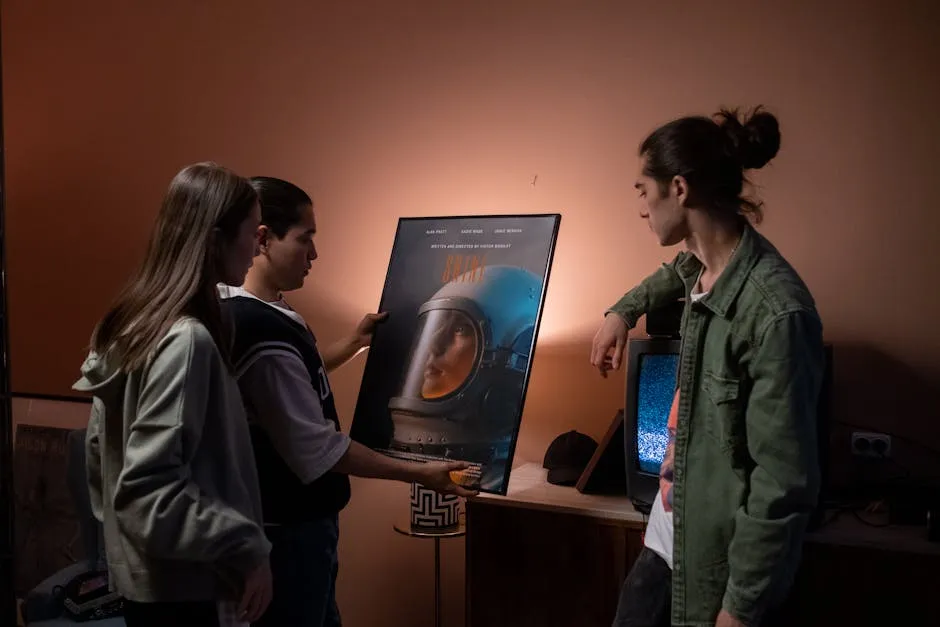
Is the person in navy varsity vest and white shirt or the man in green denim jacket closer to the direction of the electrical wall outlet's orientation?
the man in green denim jacket

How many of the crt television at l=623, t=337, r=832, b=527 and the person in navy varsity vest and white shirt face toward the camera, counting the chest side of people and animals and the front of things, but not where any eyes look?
1

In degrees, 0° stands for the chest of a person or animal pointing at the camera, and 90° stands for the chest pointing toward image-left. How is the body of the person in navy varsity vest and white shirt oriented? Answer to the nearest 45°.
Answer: approximately 270°

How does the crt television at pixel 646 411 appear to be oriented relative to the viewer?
toward the camera

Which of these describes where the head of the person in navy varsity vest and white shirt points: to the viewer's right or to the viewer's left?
to the viewer's right

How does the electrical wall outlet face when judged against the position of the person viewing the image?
facing the viewer

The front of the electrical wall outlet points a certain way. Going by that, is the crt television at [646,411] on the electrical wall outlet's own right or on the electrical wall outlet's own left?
on the electrical wall outlet's own right

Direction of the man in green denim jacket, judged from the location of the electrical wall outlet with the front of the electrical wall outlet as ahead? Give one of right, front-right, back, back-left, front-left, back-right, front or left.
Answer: front

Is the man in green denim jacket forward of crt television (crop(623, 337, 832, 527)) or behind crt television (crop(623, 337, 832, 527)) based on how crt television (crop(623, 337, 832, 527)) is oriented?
forward
